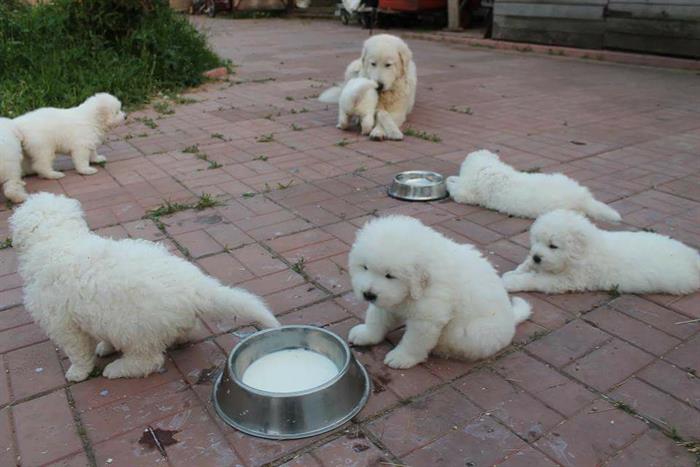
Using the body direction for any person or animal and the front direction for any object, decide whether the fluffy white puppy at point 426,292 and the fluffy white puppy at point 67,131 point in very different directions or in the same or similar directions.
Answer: very different directions

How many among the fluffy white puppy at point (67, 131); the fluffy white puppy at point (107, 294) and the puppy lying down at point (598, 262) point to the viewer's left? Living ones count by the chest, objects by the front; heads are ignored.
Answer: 2

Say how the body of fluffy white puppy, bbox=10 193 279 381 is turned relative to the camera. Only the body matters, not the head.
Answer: to the viewer's left

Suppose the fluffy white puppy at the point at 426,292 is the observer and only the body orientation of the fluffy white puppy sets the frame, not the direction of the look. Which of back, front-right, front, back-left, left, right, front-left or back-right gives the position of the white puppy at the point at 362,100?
back-right

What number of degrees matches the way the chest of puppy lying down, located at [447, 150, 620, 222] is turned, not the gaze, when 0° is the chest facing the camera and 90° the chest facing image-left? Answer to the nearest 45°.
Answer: approximately 90°

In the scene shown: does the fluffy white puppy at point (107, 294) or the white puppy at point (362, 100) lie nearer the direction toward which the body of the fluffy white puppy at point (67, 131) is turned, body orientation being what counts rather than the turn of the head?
the white puppy

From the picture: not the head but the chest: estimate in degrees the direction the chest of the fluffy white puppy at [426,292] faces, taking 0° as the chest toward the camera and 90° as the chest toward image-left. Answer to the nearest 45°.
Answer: approximately 45°

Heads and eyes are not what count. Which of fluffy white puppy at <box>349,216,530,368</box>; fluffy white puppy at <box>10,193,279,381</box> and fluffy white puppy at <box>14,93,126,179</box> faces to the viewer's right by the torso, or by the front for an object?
fluffy white puppy at <box>14,93,126,179</box>

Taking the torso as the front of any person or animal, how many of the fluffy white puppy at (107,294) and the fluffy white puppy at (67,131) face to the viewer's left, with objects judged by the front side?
1

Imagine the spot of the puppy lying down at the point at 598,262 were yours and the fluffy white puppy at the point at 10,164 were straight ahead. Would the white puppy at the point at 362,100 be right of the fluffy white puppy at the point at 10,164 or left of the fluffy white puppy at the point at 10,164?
right

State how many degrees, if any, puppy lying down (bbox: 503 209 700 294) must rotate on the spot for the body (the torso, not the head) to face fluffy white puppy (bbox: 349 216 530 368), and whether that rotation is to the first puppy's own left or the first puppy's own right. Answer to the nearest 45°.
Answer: approximately 45° to the first puppy's own left

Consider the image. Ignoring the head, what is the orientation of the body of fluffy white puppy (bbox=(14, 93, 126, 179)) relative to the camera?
to the viewer's right

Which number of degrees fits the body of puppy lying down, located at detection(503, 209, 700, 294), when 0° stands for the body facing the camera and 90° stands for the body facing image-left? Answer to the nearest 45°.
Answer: approximately 90°

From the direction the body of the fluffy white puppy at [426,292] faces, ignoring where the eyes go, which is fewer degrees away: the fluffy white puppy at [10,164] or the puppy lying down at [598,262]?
the fluffy white puppy

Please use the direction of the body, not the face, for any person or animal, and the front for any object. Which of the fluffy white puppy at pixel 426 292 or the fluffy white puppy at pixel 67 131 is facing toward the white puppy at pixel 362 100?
the fluffy white puppy at pixel 67 131
